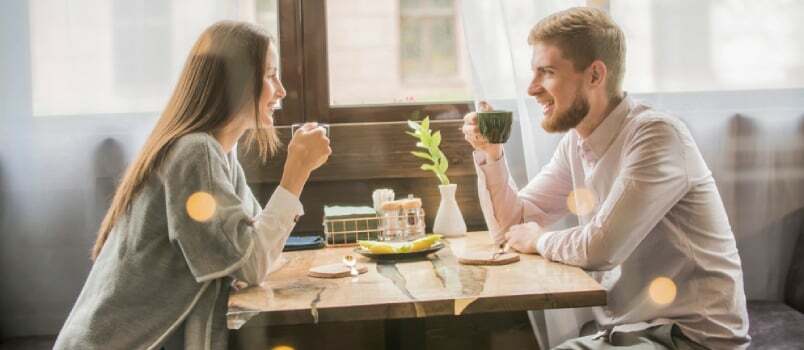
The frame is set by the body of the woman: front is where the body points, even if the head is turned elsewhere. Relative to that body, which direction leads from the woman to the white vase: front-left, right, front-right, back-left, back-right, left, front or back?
front-left

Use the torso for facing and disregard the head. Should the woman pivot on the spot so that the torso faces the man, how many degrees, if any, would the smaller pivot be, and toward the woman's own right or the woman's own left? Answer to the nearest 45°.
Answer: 0° — they already face them

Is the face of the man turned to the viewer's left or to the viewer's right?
to the viewer's left

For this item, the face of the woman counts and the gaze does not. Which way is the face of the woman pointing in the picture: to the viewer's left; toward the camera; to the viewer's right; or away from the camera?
to the viewer's right

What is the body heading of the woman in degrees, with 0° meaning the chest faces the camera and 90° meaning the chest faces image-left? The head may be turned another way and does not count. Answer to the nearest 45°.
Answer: approximately 270°

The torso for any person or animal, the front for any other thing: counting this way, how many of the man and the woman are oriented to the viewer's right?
1

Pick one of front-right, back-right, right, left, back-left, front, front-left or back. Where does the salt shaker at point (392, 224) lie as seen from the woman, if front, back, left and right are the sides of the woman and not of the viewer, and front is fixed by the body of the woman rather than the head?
front-left

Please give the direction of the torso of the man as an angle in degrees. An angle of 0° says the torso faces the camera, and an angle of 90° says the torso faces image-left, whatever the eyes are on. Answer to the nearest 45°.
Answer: approximately 90°
